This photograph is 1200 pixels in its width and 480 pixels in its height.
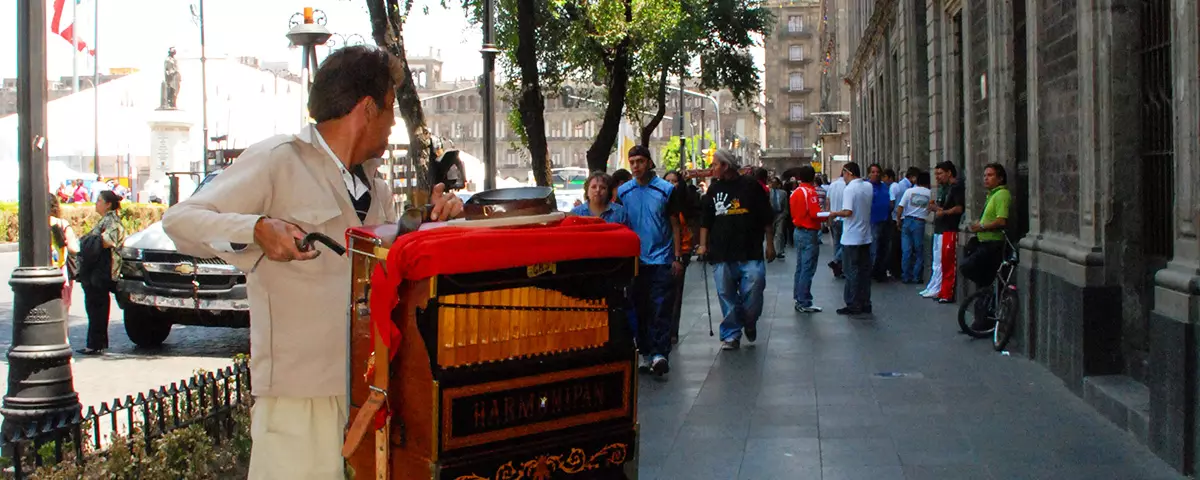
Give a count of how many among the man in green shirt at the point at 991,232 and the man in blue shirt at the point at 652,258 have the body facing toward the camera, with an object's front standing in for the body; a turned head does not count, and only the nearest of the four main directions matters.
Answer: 1

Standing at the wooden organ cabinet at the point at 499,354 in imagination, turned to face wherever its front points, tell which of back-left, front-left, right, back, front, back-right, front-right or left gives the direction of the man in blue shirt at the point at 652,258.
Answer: back-left

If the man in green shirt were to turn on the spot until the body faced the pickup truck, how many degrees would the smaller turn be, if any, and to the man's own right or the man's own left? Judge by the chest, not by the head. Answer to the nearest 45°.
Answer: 0° — they already face it

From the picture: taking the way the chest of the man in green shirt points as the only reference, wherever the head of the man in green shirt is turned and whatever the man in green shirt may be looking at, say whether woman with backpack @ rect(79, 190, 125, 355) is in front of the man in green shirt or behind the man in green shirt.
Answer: in front

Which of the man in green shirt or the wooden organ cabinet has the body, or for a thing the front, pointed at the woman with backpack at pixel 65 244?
the man in green shirt

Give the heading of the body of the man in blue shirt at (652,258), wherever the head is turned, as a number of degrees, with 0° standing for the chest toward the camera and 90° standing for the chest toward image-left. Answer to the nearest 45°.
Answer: approximately 0°

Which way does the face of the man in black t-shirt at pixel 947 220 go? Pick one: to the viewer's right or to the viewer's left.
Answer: to the viewer's left

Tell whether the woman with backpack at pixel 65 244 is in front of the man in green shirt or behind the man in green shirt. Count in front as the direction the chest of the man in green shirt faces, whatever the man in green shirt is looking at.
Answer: in front

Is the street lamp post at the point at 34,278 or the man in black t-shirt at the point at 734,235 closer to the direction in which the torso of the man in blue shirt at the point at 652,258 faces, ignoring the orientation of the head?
the street lamp post

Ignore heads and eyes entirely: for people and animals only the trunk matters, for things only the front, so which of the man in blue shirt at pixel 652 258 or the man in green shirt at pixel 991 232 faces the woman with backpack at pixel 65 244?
the man in green shirt

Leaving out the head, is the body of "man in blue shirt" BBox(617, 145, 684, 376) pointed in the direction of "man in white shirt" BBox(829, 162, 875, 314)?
no

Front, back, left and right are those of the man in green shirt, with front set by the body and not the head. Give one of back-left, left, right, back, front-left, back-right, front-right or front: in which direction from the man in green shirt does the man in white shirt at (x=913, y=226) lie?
right

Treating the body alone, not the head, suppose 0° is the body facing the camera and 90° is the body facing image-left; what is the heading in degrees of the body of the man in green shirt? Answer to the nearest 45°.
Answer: approximately 90°

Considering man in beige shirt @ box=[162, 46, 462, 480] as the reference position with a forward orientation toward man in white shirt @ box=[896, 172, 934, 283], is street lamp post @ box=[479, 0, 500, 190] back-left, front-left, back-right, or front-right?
front-left

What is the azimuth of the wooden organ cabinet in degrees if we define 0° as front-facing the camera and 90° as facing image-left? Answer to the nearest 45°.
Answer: approximately 315°
